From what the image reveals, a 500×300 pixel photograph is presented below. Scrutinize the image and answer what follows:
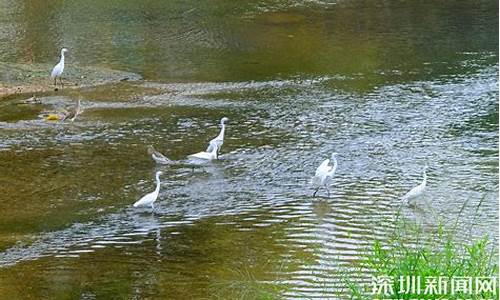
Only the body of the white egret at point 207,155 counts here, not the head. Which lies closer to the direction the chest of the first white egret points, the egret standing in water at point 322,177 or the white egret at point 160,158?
the egret standing in water

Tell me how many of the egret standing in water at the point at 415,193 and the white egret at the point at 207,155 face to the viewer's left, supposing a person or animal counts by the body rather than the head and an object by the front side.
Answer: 0

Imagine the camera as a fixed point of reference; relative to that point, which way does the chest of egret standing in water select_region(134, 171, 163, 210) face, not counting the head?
to the viewer's right

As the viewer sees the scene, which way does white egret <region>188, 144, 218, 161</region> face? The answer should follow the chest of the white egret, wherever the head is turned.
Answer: to the viewer's right

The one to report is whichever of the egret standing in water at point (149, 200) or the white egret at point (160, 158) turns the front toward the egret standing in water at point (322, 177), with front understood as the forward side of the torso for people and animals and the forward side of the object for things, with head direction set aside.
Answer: the egret standing in water at point (149, 200)

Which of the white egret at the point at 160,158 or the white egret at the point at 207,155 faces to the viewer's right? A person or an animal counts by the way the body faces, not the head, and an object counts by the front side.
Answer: the white egret at the point at 207,155

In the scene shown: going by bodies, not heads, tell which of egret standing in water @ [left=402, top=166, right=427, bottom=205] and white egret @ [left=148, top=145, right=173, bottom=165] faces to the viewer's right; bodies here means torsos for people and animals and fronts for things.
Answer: the egret standing in water

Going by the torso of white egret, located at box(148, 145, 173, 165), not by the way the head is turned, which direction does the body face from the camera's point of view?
to the viewer's left

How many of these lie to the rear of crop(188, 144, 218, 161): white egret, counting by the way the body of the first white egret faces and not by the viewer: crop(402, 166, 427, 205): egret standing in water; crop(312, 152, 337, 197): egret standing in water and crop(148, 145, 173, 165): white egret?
1

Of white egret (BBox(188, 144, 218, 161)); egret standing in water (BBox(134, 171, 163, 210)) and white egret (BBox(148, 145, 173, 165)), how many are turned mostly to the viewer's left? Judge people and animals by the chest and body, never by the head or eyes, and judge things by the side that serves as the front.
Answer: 1

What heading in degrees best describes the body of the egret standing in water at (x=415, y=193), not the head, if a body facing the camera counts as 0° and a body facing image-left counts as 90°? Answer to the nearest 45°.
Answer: approximately 270°

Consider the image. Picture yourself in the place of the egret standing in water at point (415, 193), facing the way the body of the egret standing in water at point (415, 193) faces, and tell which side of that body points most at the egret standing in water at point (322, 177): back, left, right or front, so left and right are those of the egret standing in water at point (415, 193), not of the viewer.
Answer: back
